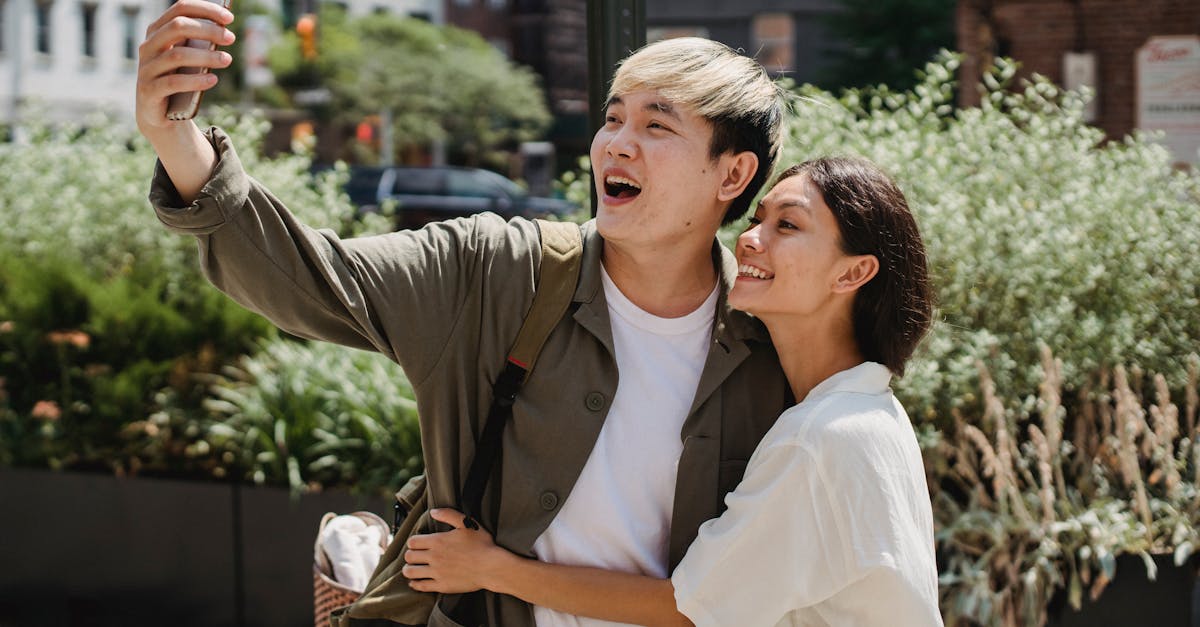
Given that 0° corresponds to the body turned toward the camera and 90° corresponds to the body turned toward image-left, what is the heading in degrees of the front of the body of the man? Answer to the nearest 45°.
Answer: approximately 0°

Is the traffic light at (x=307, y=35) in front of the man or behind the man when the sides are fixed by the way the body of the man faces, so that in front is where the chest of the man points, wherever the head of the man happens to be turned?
behind

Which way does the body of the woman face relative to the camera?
to the viewer's left

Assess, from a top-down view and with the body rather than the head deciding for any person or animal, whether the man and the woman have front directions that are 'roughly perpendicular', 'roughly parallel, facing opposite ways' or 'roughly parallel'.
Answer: roughly perpendicular

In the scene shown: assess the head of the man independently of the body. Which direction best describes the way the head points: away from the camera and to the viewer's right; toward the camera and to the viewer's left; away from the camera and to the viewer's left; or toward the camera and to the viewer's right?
toward the camera and to the viewer's left

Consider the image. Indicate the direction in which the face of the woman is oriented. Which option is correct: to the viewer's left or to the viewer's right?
to the viewer's left
